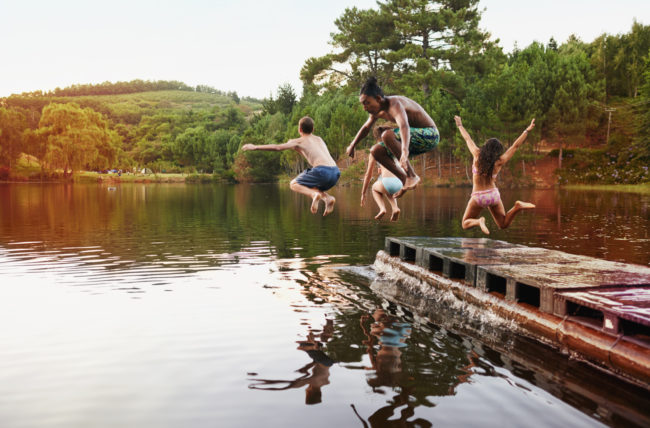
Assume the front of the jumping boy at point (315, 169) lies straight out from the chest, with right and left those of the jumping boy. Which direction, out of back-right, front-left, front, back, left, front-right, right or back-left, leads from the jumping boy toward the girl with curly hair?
back-right

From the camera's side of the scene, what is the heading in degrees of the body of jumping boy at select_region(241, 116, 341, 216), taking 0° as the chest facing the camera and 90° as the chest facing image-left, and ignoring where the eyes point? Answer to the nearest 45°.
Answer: approximately 135°

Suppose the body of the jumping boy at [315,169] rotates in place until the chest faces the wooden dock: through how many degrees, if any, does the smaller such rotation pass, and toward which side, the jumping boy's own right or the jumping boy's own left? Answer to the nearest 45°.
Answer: approximately 135° to the jumping boy's own right
